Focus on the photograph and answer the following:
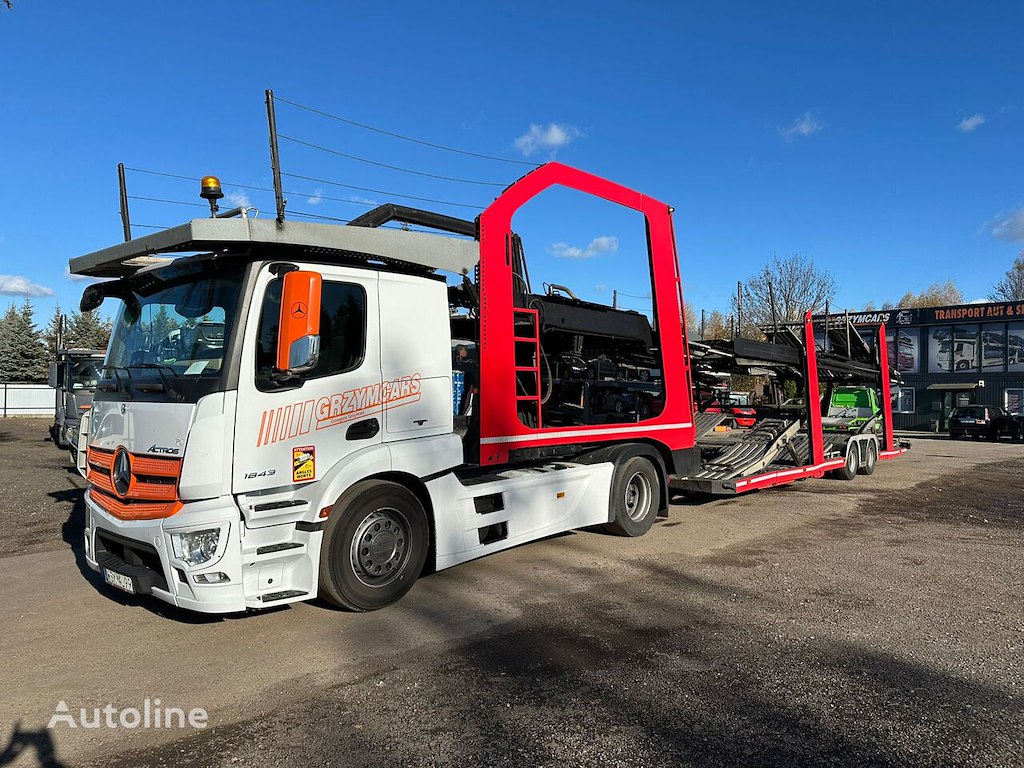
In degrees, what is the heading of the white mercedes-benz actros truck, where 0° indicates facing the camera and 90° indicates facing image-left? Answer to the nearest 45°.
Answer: approximately 45°

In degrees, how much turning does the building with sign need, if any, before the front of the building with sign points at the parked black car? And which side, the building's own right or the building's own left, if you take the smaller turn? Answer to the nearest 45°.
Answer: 0° — it already faces it

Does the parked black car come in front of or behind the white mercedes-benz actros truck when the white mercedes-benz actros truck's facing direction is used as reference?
behind

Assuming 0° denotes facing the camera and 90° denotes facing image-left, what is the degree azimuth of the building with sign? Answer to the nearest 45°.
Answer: approximately 0°

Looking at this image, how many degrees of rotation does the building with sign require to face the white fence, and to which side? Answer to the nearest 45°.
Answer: approximately 45° to its right

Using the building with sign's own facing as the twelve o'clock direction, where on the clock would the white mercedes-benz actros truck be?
The white mercedes-benz actros truck is roughly at 12 o'clock from the building with sign.

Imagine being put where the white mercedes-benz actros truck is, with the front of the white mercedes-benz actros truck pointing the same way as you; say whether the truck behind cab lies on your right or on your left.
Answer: on your right

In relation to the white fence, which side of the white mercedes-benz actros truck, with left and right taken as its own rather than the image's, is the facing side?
right

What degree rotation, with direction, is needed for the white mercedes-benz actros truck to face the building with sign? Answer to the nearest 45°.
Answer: approximately 180°
